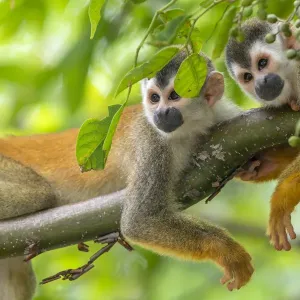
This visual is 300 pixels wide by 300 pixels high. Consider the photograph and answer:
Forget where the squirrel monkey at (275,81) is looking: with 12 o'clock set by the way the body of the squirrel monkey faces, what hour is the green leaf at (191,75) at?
The green leaf is roughly at 11 o'clock from the squirrel monkey.

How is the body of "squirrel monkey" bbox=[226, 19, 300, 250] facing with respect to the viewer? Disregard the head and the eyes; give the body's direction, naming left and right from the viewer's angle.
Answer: facing the viewer and to the left of the viewer

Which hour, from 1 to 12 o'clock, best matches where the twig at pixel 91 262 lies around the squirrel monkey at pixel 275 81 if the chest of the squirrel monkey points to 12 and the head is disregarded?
The twig is roughly at 12 o'clock from the squirrel monkey.

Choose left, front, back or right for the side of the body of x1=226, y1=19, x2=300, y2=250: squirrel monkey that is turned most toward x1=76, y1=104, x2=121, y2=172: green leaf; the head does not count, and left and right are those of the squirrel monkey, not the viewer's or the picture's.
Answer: front
